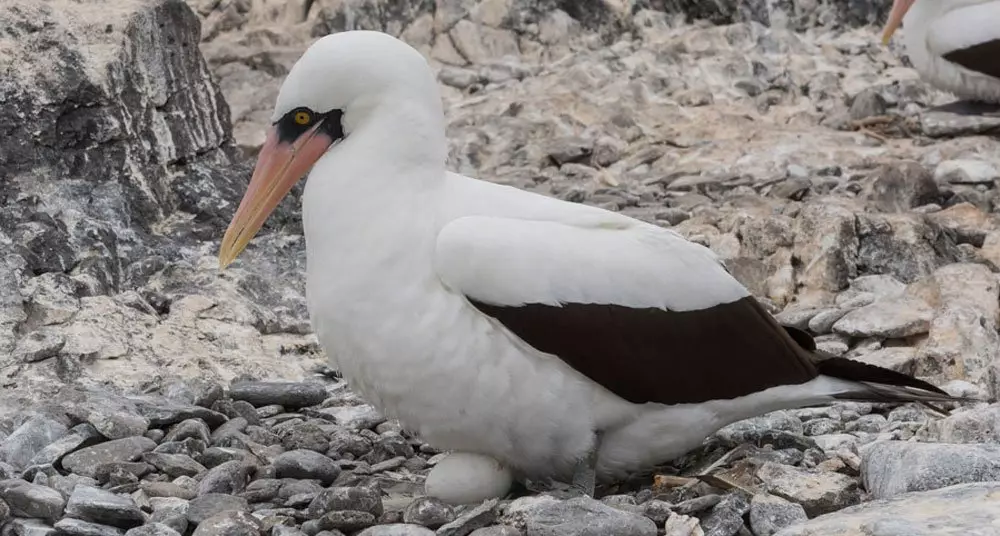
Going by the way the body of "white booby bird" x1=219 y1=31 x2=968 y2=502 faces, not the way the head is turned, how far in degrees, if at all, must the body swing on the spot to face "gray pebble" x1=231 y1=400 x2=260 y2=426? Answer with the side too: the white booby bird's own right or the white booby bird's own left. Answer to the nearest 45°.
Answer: approximately 45° to the white booby bird's own right

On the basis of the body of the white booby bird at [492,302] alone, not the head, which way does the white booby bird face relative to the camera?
to the viewer's left

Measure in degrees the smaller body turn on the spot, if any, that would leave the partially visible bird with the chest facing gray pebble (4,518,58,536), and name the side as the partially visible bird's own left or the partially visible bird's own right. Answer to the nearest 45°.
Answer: approximately 90° to the partially visible bird's own left

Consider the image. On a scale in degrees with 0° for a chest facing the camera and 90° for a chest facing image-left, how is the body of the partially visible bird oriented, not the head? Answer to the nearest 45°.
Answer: approximately 90°

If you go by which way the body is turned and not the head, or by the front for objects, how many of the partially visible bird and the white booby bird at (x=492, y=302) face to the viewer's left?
2

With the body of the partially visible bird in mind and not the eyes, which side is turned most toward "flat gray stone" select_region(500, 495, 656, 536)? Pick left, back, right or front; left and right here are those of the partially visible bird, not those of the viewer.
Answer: left

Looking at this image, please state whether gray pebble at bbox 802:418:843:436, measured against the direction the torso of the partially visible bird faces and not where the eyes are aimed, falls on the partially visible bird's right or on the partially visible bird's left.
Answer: on the partially visible bird's left

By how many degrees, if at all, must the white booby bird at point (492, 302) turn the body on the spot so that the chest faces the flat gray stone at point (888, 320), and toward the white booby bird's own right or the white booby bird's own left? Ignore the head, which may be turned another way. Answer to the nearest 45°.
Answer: approximately 135° to the white booby bird's own right

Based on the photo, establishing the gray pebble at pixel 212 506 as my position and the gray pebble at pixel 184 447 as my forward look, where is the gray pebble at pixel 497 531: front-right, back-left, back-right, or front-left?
back-right
